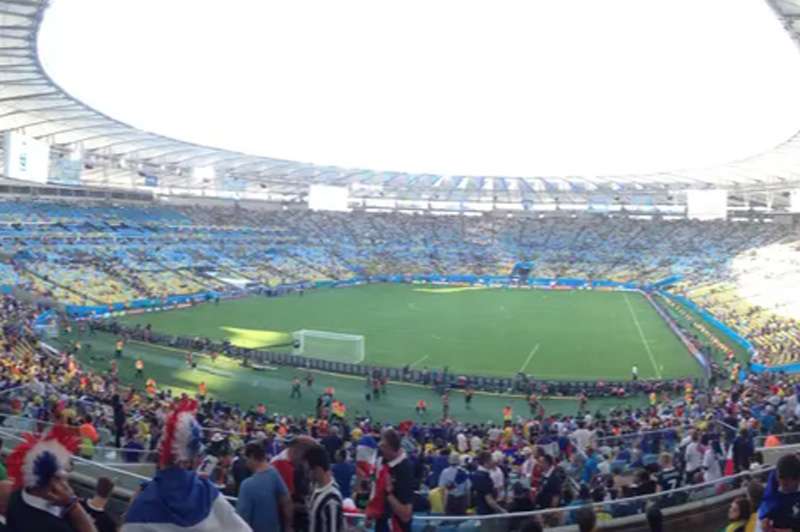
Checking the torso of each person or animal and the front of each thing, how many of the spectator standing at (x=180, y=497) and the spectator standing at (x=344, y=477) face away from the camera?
2

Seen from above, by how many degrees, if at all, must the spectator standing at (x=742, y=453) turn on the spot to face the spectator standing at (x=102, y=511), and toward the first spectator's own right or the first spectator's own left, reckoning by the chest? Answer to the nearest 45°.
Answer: approximately 135° to the first spectator's own left

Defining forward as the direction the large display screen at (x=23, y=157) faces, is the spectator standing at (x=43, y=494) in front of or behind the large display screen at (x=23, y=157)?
in front

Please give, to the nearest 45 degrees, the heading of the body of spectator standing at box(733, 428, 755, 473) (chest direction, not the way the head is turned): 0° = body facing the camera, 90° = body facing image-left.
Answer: approximately 180°

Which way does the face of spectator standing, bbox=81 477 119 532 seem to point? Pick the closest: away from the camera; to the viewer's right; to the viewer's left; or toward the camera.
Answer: away from the camera

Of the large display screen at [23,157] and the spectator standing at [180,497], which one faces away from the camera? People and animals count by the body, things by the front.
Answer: the spectator standing

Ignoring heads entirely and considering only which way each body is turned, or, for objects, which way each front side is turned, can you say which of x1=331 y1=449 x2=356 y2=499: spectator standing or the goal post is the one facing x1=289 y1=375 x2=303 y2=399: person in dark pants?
the spectator standing

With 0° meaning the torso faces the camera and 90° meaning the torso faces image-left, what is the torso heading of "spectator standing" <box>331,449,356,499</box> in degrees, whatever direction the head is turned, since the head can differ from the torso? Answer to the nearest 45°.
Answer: approximately 180°

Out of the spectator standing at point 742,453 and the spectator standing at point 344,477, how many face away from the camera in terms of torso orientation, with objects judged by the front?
2

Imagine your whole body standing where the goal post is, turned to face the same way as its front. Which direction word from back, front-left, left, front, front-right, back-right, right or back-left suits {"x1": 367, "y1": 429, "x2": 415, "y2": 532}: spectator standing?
back-right

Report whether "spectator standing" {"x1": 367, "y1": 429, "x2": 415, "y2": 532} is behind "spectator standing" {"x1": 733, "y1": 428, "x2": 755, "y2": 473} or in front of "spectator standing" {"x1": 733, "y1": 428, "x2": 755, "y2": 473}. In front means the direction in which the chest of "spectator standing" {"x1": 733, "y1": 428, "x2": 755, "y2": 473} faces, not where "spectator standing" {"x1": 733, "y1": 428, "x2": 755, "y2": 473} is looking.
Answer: behind

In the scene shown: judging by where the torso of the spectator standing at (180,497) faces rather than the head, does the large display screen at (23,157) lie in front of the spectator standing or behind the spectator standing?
in front

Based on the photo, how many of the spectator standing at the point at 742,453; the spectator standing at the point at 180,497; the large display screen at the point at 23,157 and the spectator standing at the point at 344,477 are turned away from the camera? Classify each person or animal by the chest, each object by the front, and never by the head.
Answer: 3

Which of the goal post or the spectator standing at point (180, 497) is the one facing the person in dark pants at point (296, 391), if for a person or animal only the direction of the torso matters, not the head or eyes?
the spectator standing

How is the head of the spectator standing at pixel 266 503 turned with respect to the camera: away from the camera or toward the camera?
away from the camera

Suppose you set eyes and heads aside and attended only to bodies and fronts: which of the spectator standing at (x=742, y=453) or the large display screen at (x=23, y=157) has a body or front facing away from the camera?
the spectator standing

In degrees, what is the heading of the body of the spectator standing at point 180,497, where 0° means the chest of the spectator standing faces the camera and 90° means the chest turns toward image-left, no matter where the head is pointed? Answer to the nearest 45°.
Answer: approximately 180°

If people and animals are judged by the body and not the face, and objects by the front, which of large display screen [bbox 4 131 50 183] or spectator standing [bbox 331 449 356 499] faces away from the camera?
the spectator standing

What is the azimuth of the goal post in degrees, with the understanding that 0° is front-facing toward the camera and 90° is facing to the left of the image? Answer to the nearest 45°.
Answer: approximately 225°
